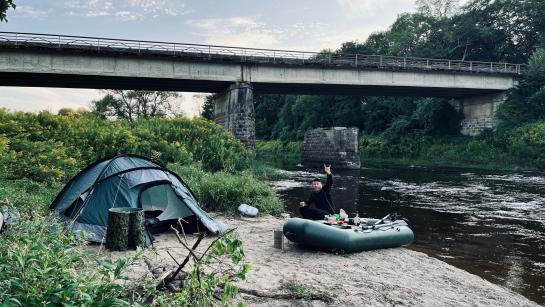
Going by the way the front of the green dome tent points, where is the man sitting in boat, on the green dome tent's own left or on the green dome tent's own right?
on the green dome tent's own left

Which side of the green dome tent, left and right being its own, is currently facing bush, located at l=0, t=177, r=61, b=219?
back

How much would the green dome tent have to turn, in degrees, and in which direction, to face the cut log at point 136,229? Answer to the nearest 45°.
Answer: approximately 45° to its right

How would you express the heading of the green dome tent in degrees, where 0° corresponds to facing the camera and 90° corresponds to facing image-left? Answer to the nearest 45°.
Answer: approximately 315°
